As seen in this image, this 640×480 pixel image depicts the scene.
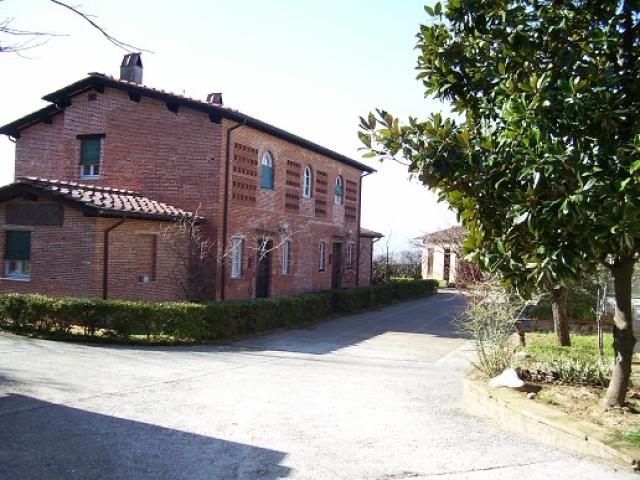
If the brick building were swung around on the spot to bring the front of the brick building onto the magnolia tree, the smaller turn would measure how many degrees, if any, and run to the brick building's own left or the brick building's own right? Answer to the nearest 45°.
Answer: approximately 45° to the brick building's own right

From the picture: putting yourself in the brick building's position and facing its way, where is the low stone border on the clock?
The low stone border is roughly at 1 o'clock from the brick building.

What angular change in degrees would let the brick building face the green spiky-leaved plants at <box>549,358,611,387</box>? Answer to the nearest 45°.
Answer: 0° — it already faces it

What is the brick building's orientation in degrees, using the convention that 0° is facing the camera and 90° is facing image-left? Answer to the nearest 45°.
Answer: approximately 315°
